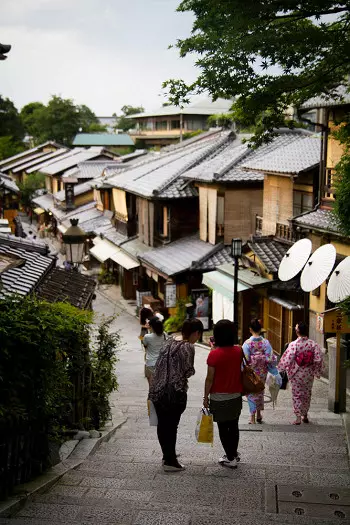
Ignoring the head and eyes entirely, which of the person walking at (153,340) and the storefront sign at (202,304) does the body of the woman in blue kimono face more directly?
the storefront sign

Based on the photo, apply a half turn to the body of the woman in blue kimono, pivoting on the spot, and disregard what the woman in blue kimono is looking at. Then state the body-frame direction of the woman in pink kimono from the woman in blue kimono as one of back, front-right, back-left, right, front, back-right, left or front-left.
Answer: left

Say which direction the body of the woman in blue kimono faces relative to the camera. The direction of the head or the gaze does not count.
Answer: away from the camera

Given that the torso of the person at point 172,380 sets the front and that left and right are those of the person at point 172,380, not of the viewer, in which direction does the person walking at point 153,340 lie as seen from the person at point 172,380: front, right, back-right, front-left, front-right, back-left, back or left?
front-left

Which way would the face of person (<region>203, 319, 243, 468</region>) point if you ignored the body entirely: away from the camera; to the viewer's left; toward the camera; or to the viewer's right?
away from the camera

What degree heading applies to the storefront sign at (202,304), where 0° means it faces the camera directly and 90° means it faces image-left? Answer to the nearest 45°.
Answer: approximately 45°

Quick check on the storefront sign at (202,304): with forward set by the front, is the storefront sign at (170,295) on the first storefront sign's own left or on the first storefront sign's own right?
on the first storefront sign's own right

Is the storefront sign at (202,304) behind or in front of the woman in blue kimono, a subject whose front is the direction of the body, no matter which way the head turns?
in front

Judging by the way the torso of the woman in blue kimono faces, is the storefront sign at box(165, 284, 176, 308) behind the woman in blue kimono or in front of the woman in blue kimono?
in front

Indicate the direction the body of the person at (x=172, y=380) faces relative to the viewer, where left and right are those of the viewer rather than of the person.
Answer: facing away from the viewer and to the right of the viewer

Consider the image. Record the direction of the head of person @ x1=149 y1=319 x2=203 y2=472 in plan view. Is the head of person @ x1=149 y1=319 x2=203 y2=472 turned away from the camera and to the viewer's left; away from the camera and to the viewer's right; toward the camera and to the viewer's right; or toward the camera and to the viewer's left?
away from the camera and to the viewer's right

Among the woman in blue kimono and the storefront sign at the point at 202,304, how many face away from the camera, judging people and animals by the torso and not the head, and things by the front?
1

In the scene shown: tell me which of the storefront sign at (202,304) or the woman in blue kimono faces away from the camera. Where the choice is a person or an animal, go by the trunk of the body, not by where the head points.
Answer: the woman in blue kimono

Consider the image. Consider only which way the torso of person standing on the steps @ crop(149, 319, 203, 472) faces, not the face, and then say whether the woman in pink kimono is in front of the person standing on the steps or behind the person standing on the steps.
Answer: in front

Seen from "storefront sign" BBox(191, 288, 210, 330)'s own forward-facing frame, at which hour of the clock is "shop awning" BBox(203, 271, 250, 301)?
The shop awning is roughly at 10 o'clock from the storefront sign.
